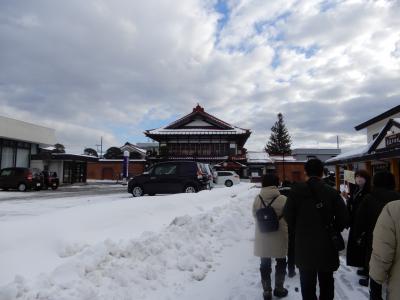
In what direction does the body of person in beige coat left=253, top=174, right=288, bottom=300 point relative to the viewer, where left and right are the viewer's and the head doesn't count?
facing away from the viewer

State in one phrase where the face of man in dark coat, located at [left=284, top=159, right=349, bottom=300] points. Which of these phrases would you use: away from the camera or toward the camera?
away from the camera

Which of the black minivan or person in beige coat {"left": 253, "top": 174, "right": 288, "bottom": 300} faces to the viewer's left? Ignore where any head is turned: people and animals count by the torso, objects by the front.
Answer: the black minivan

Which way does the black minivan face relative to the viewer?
to the viewer's left

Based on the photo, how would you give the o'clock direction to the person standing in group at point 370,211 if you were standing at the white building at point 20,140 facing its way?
The person standing in group is roughly at 1 o'clock from the white building.

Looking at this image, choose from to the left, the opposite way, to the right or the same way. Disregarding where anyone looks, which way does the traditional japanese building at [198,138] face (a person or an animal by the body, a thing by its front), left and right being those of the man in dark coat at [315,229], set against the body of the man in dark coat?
the opposite way

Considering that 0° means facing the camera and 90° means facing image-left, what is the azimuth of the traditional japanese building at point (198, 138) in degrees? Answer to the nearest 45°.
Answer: approximately 0°

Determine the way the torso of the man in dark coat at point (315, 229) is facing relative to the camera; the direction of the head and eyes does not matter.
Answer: away from the camera

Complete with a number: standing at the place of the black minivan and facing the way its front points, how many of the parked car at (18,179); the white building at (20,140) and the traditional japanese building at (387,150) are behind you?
1

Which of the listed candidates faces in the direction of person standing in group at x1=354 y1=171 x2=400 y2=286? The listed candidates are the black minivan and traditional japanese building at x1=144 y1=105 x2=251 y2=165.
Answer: the traditional japanese building

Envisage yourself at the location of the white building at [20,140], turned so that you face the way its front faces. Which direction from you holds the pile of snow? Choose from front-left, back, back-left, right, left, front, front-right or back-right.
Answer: front-right

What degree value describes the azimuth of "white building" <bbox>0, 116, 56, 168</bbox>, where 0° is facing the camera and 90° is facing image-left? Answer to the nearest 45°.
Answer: approximately 315°
